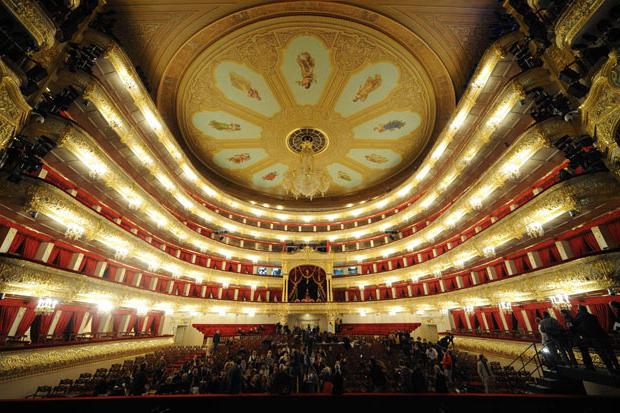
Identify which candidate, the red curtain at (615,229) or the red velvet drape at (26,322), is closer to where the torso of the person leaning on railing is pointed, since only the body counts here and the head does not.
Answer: the red velvet drape

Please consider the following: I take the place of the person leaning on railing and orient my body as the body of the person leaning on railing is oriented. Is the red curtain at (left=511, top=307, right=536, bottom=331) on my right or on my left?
on my right

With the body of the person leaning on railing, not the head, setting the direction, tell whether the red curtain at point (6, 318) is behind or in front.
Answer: in front

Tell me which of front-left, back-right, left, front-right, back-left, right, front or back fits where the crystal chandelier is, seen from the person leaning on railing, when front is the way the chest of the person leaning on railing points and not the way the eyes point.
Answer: front

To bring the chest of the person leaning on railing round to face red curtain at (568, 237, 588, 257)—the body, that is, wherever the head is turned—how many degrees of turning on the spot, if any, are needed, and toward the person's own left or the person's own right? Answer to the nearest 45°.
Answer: approximately 90° to the person's own right

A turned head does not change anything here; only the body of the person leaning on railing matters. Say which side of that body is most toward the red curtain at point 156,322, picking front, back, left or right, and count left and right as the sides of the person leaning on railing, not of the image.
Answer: front

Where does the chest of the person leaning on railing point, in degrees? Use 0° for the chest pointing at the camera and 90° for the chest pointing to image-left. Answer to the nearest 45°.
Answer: approximately 90°

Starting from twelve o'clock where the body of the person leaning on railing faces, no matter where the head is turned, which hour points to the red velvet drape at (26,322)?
The red velvet drape is roughly at 11 o'clock from the person leaning on railing.

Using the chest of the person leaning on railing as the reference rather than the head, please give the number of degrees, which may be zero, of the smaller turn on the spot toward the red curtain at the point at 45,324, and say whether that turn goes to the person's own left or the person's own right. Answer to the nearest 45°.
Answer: approximately 45° to the person's own left

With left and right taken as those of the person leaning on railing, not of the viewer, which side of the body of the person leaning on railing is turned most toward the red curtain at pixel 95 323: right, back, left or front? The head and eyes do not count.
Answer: front

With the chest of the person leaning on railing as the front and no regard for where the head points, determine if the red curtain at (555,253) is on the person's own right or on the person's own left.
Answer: on the person's own right
